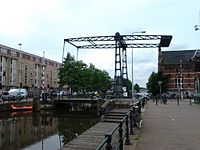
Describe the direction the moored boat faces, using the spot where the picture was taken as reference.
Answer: facing to the left of the viewer

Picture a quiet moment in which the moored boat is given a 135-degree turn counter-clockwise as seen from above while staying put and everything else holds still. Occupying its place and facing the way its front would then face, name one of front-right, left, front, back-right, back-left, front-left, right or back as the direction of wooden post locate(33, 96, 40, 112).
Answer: left
